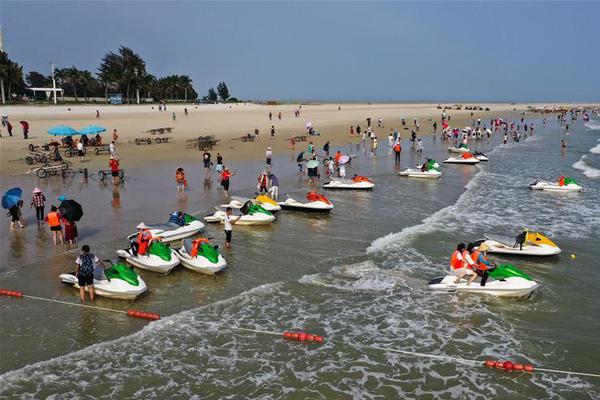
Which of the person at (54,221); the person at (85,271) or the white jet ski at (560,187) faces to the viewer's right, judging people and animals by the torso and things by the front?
the white jet ski

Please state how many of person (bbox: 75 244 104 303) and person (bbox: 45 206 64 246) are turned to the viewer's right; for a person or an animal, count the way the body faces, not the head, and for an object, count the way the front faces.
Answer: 0

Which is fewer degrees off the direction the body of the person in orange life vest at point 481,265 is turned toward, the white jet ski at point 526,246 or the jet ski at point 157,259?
the white jet ski

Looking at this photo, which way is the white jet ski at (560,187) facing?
to the viewer's right

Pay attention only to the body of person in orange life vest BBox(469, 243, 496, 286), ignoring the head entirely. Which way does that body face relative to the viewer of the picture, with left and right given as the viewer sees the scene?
facing to the right of the viewer

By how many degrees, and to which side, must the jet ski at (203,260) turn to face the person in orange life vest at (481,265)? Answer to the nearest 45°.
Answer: approximately 45° to its left
